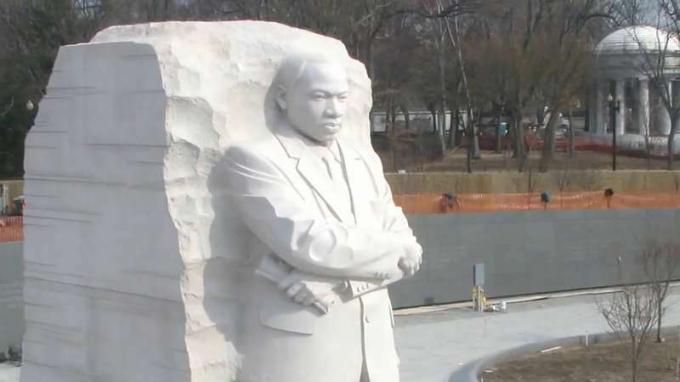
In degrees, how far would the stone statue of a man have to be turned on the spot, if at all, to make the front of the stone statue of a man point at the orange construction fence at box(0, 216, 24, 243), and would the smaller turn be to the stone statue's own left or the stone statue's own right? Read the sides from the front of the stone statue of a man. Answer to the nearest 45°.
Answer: approximately 180°

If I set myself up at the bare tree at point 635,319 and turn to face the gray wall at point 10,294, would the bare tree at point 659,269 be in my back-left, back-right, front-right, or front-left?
back-right

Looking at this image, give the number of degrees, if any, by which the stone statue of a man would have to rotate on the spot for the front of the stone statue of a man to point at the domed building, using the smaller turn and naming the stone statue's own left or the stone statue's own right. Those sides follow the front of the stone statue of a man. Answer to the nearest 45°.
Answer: approximately 135° to the stone statue's own left

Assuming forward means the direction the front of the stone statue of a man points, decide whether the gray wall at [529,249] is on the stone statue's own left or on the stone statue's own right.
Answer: on the stone statue's own left

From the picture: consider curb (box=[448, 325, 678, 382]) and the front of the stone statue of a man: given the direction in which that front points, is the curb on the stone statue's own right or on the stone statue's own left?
on the stone statue's own left

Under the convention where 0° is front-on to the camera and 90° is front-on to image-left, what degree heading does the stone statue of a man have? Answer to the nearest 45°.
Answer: approximately 315°

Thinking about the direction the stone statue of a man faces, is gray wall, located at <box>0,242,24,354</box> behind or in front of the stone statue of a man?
behind

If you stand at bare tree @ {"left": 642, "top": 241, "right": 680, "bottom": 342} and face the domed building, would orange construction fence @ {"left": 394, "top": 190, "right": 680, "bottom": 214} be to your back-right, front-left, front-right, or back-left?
front-left

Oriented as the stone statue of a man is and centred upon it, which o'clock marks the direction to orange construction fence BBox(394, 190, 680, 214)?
The orange construction fence is roughly at 8 o'clock from the stone statue of a man.
